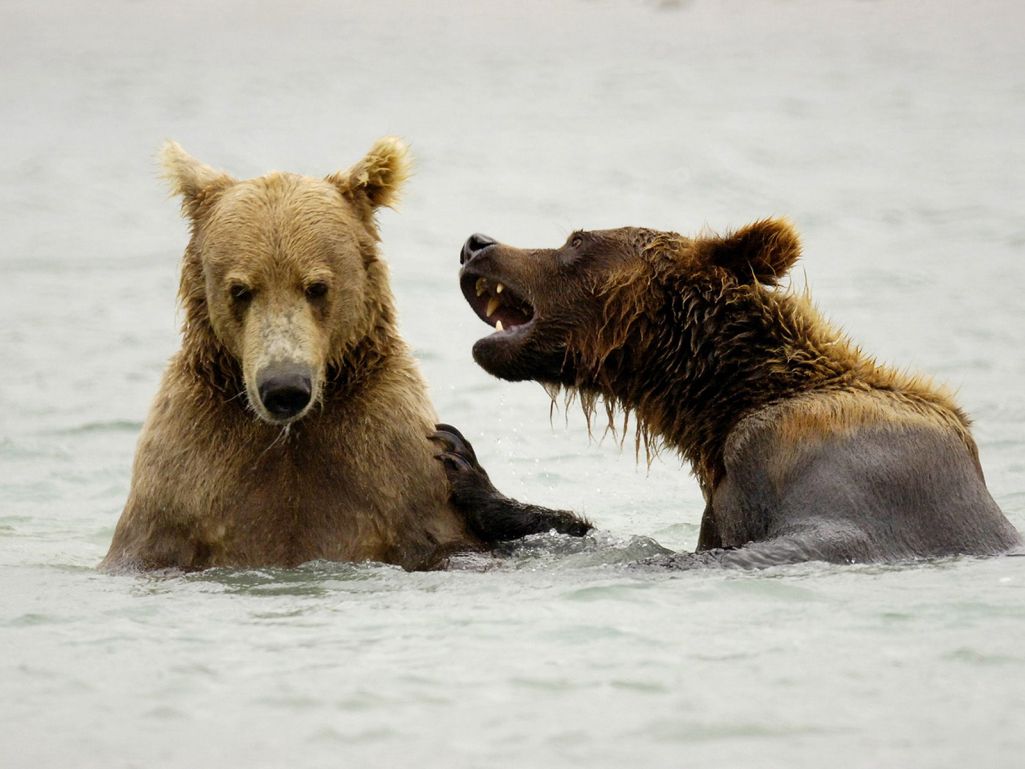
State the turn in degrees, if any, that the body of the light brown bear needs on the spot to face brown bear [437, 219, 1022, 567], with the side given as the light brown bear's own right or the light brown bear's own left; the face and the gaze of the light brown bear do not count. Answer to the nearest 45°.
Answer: approximately 90° to the light brown bear's own left

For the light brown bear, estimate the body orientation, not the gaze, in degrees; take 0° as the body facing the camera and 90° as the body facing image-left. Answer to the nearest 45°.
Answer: approximately 0°

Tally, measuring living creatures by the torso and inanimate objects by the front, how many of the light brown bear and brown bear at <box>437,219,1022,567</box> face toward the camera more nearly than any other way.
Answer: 1

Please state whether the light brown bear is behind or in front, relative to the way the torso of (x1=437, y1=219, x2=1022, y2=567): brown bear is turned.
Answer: in front

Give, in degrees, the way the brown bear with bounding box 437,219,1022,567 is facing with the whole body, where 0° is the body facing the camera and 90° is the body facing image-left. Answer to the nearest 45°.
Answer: approximately 90°

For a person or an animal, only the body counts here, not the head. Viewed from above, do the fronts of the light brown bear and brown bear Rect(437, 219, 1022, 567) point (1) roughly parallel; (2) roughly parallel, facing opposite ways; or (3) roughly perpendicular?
roughly perpendicular
